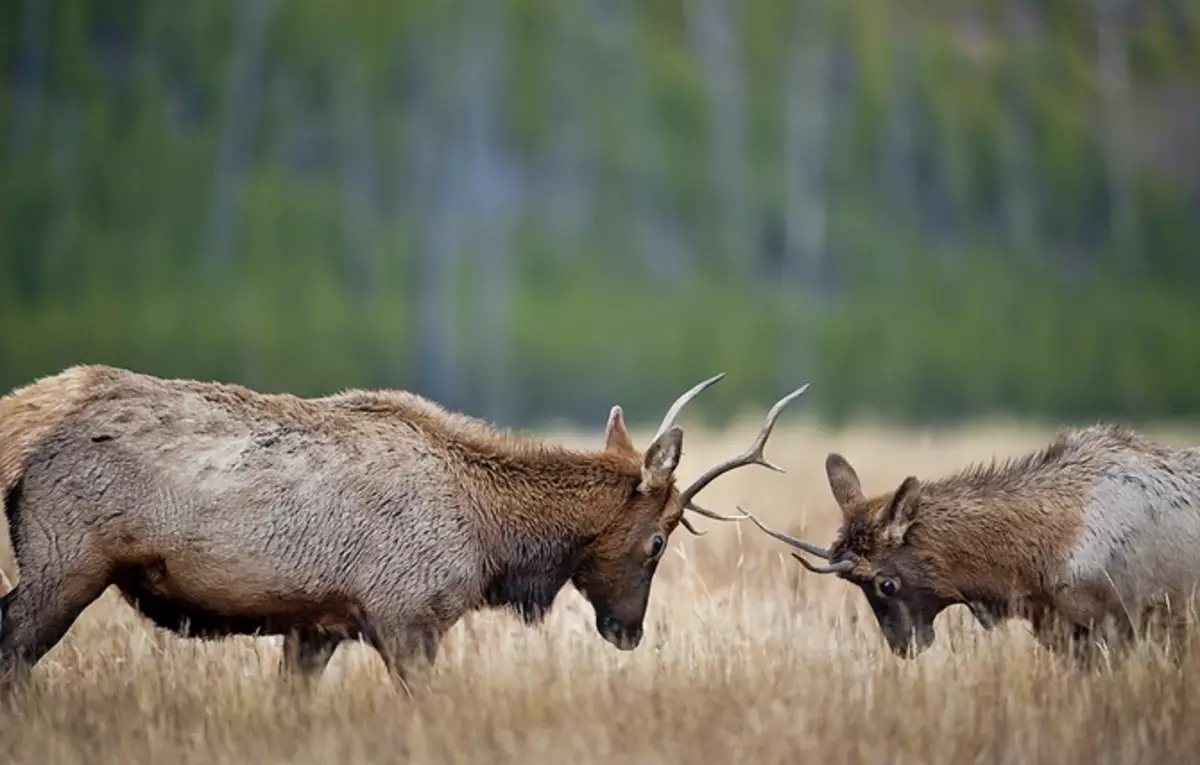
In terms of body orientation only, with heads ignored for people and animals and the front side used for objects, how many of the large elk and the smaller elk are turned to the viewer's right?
1

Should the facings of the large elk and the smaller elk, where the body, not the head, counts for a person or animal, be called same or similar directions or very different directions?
very different directions

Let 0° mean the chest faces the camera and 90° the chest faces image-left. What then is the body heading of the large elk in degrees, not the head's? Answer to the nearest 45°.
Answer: approximately 270°

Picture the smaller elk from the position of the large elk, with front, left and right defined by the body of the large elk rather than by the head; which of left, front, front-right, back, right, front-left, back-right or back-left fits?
front

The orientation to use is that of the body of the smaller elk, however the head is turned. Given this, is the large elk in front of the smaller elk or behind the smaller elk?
in front

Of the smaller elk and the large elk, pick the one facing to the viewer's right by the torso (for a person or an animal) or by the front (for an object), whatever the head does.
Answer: the large elk

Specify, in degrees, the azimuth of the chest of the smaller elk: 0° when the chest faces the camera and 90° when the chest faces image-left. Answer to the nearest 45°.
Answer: approximately 90°
